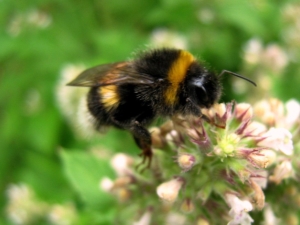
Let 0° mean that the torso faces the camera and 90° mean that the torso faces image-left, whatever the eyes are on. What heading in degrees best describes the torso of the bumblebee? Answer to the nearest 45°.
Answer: approximately 270°

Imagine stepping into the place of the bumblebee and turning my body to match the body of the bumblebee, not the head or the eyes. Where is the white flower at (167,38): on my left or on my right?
on my left
